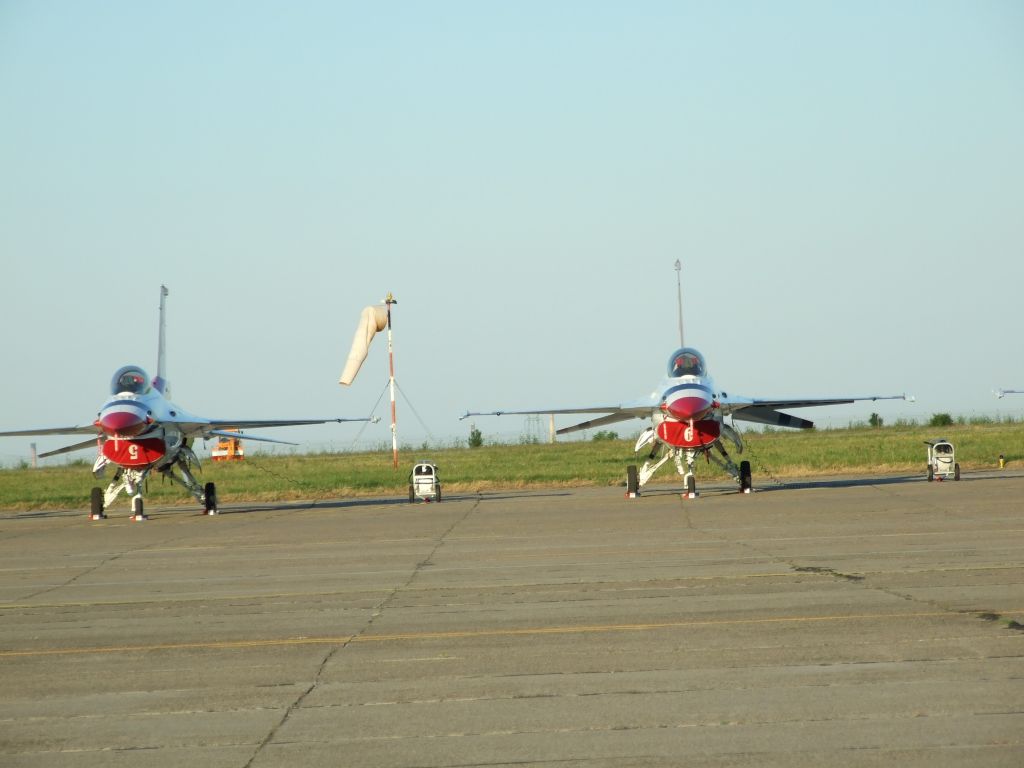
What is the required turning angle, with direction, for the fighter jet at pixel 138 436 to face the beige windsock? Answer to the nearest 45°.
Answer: approximately 135° to its left

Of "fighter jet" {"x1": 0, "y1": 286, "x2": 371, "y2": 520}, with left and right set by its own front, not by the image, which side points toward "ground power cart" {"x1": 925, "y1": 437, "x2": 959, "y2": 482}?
left

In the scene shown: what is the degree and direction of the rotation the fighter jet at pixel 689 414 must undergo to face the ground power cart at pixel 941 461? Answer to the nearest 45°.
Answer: approximately 135° to its left

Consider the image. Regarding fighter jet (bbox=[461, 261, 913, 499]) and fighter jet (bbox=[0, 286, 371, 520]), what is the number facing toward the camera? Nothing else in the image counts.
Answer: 2

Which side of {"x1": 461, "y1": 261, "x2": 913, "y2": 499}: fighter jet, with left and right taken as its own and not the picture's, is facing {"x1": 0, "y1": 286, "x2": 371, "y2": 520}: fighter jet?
right

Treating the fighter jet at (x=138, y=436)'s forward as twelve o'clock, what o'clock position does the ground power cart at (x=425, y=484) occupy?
The ground power cart is roughly at 9 o'clock from the fighter jet.

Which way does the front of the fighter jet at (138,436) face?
toward the camera

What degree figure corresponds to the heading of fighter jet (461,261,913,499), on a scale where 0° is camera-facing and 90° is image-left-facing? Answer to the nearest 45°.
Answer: approximately 0°

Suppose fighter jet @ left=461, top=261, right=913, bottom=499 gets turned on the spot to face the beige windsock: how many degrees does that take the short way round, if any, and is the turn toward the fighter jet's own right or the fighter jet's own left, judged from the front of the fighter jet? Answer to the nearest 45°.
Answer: approximately 135° to the fighter jet's own right

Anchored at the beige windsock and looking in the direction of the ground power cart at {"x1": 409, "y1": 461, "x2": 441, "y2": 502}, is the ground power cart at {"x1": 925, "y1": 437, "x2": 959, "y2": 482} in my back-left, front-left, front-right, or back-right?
front-left
